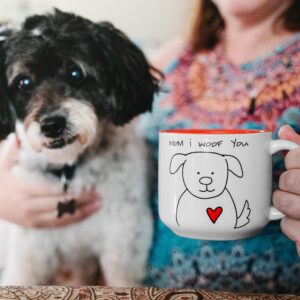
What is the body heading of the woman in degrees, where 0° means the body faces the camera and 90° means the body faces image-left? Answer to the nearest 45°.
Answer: approximately 0°
